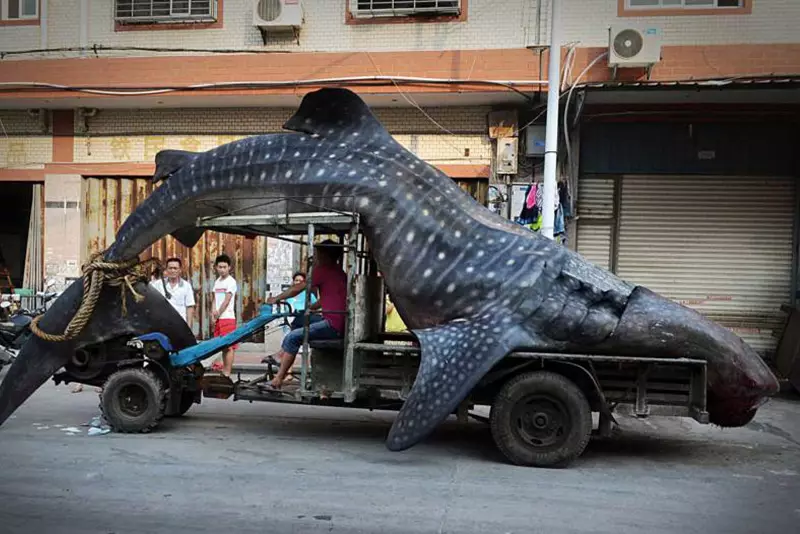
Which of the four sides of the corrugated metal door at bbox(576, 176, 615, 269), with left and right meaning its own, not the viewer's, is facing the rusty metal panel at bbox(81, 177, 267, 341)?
right

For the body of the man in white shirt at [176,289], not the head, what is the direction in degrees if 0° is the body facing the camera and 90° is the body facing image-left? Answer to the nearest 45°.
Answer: approximately 0°

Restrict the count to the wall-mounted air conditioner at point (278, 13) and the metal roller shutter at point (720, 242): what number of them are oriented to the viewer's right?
0

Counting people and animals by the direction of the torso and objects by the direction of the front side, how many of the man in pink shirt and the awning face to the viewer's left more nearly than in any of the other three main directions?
1

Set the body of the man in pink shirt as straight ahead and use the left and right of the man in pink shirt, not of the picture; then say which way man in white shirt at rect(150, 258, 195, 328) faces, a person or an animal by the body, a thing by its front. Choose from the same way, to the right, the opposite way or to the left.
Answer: to the left

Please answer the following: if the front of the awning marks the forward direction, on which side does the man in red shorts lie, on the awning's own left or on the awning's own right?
on the awning's own right

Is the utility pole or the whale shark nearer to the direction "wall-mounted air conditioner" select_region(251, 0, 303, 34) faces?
the whale shark

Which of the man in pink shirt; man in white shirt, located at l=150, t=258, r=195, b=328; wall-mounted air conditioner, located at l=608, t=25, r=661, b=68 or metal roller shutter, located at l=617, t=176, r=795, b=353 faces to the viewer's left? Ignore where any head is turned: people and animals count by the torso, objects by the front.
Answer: the man in pink shirt

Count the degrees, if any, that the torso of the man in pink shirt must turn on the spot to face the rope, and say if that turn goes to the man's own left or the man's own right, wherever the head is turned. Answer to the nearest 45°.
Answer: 0° — they already face it
